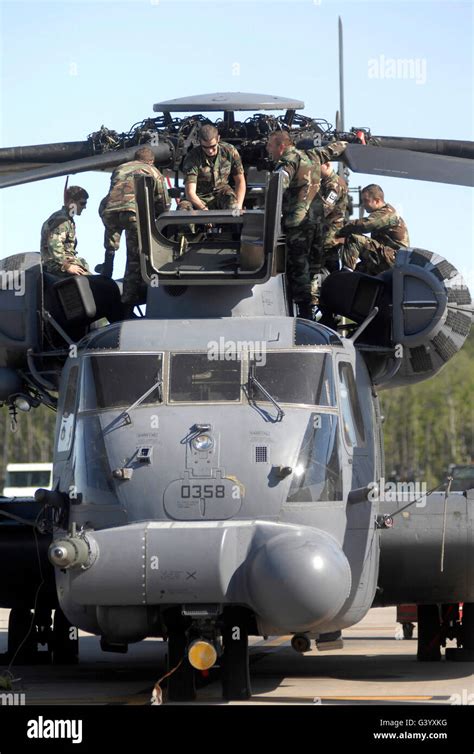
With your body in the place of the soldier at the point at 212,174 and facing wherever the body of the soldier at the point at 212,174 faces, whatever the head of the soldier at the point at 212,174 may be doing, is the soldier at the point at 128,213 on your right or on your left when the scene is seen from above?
on your right

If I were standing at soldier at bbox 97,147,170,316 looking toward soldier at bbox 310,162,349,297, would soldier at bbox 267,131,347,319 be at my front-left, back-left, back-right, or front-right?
front-right

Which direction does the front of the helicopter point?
toward the camera

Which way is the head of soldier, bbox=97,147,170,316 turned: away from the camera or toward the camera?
away from the camera

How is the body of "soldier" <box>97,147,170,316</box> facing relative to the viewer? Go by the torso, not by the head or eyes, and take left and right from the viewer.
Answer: facing away from the viewer and to the right of the viewer

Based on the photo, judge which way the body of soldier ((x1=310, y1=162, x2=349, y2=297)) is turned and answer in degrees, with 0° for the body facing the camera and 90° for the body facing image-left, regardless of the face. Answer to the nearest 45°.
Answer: approximately 90°

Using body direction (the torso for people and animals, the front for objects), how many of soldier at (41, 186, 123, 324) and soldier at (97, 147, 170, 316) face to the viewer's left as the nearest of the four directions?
0

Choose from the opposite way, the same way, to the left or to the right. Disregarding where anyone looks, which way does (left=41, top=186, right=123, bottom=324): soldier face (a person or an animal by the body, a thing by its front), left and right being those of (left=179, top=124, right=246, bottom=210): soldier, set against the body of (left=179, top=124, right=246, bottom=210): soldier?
to the left

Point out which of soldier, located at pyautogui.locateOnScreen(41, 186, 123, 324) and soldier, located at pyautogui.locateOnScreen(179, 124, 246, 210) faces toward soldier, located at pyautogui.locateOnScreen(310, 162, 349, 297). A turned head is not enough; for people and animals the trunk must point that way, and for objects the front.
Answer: soldier, located at pyautogui.locateOnScreen(41, 186, 123, 324)

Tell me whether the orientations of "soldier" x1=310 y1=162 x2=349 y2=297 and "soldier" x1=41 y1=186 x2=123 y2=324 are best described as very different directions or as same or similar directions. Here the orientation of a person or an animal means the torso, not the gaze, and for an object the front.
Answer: very different directions

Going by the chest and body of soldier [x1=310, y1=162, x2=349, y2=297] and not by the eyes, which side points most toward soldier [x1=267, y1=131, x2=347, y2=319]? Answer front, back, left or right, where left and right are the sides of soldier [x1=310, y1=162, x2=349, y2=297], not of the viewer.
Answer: left

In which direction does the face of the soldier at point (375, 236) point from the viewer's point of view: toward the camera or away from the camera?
toward the camera

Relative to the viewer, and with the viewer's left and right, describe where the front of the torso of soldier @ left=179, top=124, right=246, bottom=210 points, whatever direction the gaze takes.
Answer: facing the viewer

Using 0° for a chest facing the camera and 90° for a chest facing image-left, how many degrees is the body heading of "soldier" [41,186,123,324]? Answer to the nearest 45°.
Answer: approximately 270°

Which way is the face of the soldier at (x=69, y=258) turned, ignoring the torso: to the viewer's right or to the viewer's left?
to the viewer's right

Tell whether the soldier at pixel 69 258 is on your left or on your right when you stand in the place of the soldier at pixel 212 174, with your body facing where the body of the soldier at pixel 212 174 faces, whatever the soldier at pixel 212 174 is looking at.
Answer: on your right
